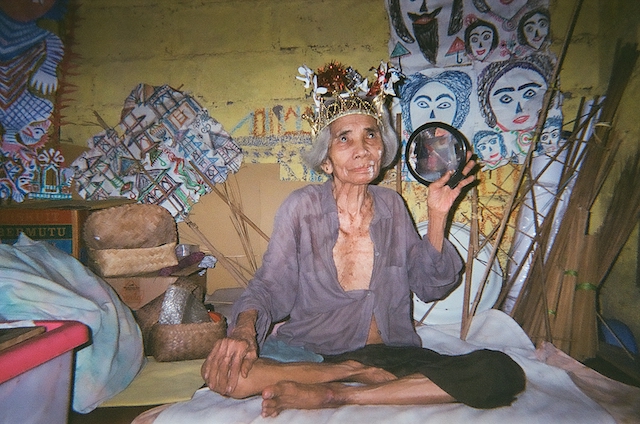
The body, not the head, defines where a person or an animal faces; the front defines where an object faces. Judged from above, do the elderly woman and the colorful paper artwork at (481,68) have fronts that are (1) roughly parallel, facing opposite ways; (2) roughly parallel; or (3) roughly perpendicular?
roughly parallel

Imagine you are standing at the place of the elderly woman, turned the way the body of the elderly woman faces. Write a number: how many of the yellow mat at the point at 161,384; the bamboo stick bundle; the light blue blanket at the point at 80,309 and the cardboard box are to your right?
3

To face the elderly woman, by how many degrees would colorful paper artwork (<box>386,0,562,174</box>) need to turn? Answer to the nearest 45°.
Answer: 0° — it already faces them

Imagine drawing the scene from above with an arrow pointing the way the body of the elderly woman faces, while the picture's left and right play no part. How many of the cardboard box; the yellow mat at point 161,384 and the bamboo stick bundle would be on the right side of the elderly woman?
2

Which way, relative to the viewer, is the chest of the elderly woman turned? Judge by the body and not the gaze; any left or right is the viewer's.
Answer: facing the viewer

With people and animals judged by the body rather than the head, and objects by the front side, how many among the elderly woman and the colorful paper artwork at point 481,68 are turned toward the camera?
2

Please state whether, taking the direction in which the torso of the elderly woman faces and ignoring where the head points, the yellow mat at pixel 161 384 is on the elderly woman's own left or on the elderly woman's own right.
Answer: on the elderly woman's own right

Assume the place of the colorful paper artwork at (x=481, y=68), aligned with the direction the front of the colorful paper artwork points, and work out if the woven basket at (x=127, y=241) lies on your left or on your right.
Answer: on your right

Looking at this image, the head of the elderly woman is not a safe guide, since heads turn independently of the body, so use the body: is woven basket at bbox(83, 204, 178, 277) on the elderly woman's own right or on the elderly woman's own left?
on the elderly woman's own right

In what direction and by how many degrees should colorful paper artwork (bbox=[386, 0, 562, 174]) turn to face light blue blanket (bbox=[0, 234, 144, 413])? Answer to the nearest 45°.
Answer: approximately 45° to its right

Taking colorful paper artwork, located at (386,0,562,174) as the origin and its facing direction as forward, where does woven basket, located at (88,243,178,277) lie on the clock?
The woven basket is roughly at 2 o'clock from the colorful paper artwork.

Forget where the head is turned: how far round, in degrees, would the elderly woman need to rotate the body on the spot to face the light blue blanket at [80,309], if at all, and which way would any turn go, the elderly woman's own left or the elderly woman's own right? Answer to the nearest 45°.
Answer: approximately 90° to the elderly woman's own right

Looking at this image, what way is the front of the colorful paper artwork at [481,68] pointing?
toward the camera

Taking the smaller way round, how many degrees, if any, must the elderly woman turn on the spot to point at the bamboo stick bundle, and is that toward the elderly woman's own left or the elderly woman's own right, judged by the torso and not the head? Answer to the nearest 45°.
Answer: approximately 135° to the elderly woman's own left
